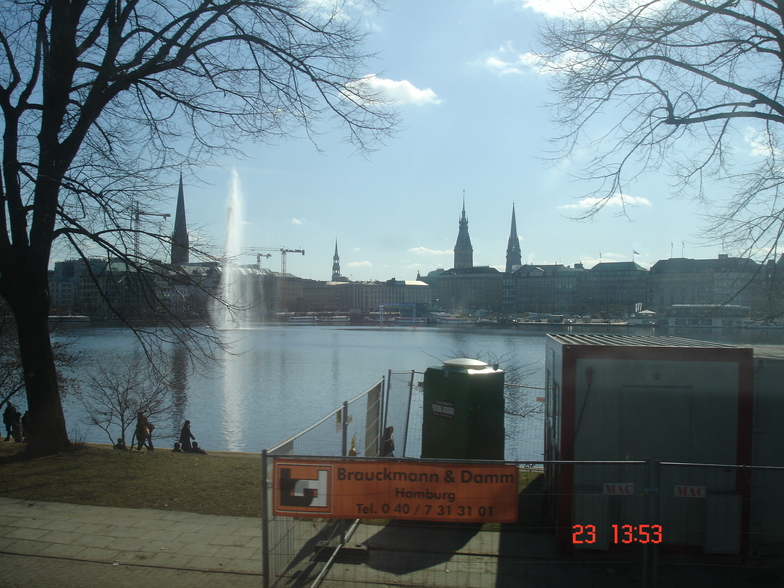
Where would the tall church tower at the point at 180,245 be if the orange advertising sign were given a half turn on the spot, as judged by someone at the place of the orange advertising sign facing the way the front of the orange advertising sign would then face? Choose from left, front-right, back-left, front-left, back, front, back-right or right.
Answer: front-left

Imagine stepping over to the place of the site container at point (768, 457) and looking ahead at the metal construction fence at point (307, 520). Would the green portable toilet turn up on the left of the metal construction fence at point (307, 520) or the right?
right

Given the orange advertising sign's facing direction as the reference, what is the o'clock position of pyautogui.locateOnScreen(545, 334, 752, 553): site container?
The site container is roughly at 8 o'clock from the orange advertising sign.

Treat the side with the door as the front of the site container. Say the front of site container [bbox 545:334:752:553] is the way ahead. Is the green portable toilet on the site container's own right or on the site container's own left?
on the site container's own right

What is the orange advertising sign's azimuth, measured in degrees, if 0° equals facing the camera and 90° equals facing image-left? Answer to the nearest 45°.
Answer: approximately 0°

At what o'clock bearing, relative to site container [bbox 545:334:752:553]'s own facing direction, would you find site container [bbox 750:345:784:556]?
site container [bbox 750:345:784:556] is roughly at 8 o'clock from site container [bbox 545:334:752:553].

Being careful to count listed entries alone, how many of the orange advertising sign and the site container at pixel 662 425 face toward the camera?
2

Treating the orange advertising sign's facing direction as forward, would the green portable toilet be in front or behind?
behind
